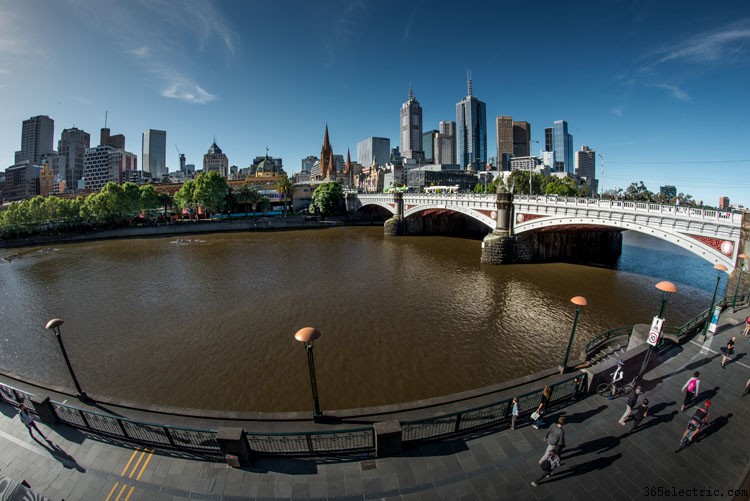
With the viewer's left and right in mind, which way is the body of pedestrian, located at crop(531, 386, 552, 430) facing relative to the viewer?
facing to the left of the viewer

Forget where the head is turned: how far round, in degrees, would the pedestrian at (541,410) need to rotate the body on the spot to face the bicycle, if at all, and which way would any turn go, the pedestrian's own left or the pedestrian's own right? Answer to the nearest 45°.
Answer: approximately 135° to the pedestrian's own right

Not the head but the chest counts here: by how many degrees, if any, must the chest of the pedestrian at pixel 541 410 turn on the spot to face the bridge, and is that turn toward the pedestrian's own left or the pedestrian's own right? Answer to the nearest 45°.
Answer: approximately 90° to the pedestrian's own right

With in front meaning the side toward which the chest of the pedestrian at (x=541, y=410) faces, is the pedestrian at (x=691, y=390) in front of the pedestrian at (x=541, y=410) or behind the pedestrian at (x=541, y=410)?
behind

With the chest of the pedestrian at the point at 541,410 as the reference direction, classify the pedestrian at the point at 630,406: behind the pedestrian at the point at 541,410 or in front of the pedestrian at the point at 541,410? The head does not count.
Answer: behind

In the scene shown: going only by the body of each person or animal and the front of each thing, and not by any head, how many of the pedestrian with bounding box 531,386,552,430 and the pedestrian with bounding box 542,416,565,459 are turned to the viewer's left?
1

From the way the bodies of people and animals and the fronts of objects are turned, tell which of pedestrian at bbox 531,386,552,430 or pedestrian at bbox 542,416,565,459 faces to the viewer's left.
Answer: pedestrian at bbox 531,386,552,430
